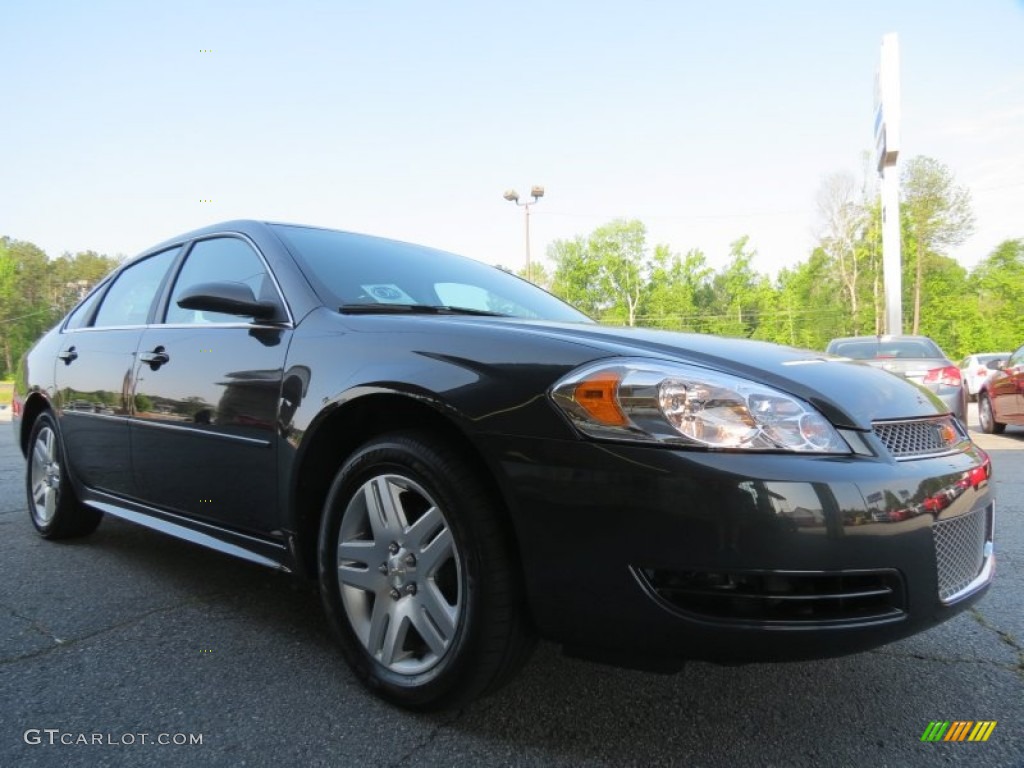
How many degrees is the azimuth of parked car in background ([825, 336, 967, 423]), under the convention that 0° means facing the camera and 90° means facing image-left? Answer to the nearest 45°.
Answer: approximately 180°

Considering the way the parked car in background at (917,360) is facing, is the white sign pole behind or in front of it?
in front
